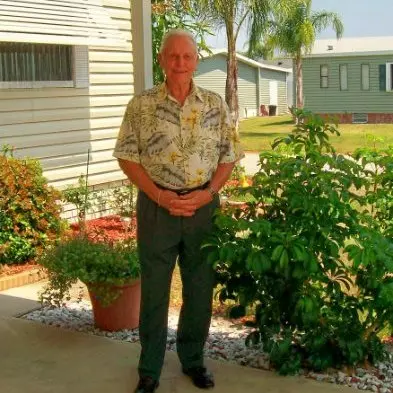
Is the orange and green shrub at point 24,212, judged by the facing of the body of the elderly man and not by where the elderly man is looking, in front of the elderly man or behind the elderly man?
behind

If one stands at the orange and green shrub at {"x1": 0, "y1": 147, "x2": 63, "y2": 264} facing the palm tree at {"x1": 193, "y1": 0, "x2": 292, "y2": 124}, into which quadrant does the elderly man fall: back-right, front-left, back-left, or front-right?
back-right

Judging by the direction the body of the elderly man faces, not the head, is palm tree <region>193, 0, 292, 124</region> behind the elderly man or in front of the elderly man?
behind

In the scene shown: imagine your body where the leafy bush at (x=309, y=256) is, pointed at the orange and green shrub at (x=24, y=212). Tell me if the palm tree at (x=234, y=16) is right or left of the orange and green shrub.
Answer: right

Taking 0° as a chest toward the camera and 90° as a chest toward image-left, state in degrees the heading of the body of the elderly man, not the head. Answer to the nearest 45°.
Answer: approximately 0°

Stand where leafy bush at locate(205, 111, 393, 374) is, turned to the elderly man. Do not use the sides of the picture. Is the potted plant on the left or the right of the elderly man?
right

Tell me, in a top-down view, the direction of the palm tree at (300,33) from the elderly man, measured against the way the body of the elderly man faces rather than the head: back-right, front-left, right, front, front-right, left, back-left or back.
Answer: back

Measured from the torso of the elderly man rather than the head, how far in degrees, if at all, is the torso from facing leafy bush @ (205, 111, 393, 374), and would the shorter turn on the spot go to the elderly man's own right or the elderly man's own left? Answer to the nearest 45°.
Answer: approximately 90° to the elderly man's own left
